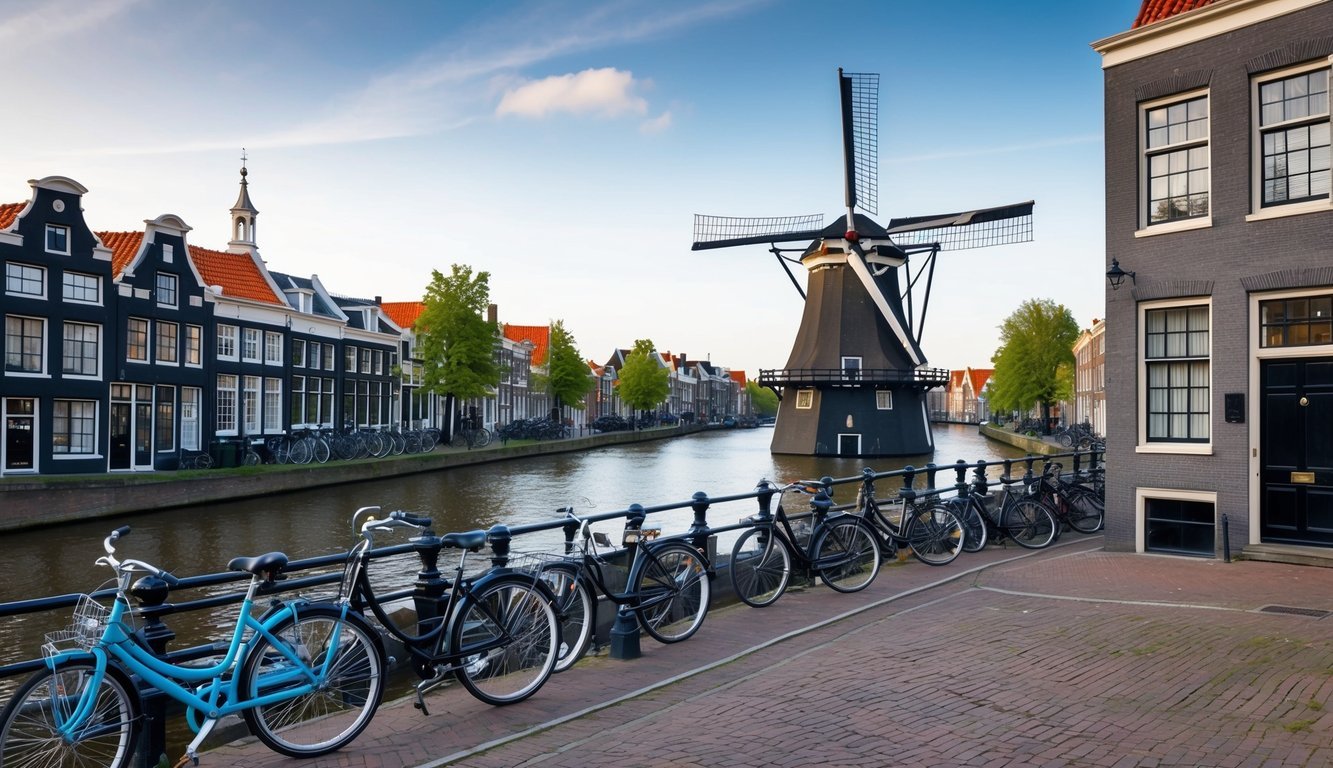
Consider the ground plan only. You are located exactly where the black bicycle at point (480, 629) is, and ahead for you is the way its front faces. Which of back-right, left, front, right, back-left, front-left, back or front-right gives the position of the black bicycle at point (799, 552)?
back

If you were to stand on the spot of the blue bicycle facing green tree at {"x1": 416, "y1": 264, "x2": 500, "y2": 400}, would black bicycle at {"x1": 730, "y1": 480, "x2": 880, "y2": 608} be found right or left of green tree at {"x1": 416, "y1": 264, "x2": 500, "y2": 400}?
right

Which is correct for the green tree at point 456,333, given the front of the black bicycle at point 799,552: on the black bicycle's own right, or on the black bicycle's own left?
on the black bicycle's own right

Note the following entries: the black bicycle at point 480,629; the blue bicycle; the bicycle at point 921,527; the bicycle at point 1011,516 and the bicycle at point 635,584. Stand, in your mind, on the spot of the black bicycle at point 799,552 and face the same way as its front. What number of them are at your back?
2

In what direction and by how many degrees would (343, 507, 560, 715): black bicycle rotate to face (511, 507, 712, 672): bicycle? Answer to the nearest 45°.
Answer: approximately 180°

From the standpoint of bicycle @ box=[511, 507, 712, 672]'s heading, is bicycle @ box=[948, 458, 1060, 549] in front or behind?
behind

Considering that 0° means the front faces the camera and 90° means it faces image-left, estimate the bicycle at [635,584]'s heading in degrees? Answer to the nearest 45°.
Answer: approximately 45°

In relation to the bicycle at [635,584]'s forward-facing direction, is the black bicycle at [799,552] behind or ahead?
behind

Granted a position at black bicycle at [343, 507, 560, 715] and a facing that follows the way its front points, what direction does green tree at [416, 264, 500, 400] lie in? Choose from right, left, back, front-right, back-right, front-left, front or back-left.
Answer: back-right

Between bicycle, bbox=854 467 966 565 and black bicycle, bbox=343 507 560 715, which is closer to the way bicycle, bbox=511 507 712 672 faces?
the black bicycle

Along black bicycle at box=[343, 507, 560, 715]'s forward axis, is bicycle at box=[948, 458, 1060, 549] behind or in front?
behind

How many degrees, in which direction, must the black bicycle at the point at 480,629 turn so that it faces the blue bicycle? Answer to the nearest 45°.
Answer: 0° — it already faces it

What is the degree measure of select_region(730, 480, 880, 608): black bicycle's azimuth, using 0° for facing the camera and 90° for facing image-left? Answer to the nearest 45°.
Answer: approximately 45°
